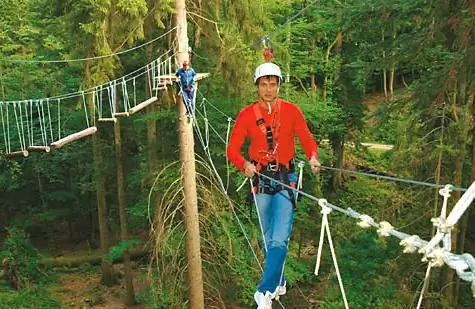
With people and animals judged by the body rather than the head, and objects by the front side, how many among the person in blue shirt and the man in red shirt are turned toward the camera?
2

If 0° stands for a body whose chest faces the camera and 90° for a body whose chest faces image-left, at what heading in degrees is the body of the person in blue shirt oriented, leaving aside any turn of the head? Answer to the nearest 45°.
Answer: approximately 0°

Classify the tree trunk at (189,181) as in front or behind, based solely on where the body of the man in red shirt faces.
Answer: behind

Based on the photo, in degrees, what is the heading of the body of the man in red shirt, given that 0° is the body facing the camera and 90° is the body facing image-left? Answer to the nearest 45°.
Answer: approximately 0°
